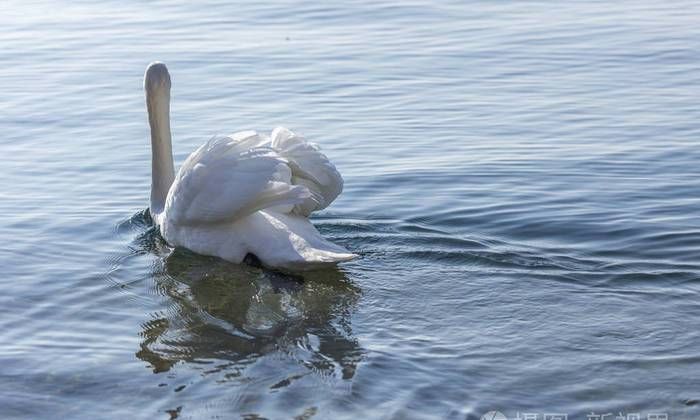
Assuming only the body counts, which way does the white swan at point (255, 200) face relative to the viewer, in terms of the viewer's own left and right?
facing away from the viewer and to the left of the viewer
